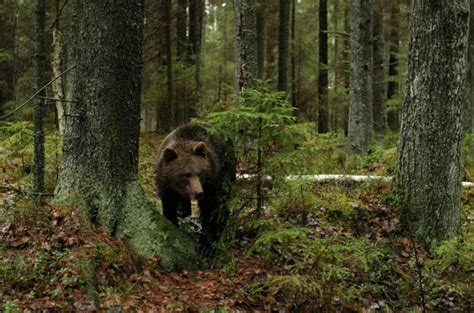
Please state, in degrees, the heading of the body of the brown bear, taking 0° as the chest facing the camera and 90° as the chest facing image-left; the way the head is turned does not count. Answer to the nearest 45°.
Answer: approximately 0°

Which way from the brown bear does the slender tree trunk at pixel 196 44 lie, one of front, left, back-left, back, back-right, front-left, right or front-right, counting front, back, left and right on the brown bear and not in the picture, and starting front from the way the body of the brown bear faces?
back

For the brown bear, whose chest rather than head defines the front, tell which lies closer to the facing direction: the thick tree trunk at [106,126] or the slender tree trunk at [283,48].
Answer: the thick tree trunk

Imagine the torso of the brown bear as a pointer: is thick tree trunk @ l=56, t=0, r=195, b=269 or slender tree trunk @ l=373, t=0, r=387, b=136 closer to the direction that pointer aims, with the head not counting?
the thick tree trunk

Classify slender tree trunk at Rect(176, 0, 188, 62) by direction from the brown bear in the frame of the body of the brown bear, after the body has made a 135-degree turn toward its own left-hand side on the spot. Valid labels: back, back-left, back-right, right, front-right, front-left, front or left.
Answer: front-left

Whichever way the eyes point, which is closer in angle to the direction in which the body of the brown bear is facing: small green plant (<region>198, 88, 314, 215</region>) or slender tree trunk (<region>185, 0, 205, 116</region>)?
the small green plant

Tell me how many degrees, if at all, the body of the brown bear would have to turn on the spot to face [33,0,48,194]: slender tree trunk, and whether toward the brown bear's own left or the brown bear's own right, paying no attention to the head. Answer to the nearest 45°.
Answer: approximately 90° to the brown bear's own right

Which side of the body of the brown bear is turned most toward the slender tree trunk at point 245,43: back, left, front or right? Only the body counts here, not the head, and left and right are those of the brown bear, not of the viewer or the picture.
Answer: back

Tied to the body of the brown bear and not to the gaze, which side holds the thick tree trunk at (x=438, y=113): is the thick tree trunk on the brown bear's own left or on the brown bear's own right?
on the brown bear's own left

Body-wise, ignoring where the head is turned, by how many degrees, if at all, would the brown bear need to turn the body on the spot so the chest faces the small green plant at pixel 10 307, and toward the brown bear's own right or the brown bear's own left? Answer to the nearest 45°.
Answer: approximately 45° to the brown bear's own right

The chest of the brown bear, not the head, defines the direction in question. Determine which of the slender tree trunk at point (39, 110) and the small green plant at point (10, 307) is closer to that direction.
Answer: the small green plant

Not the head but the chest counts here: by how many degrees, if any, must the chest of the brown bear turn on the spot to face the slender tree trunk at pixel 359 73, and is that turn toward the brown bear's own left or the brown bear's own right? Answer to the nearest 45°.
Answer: approximately 135° to the brown bear's own left
